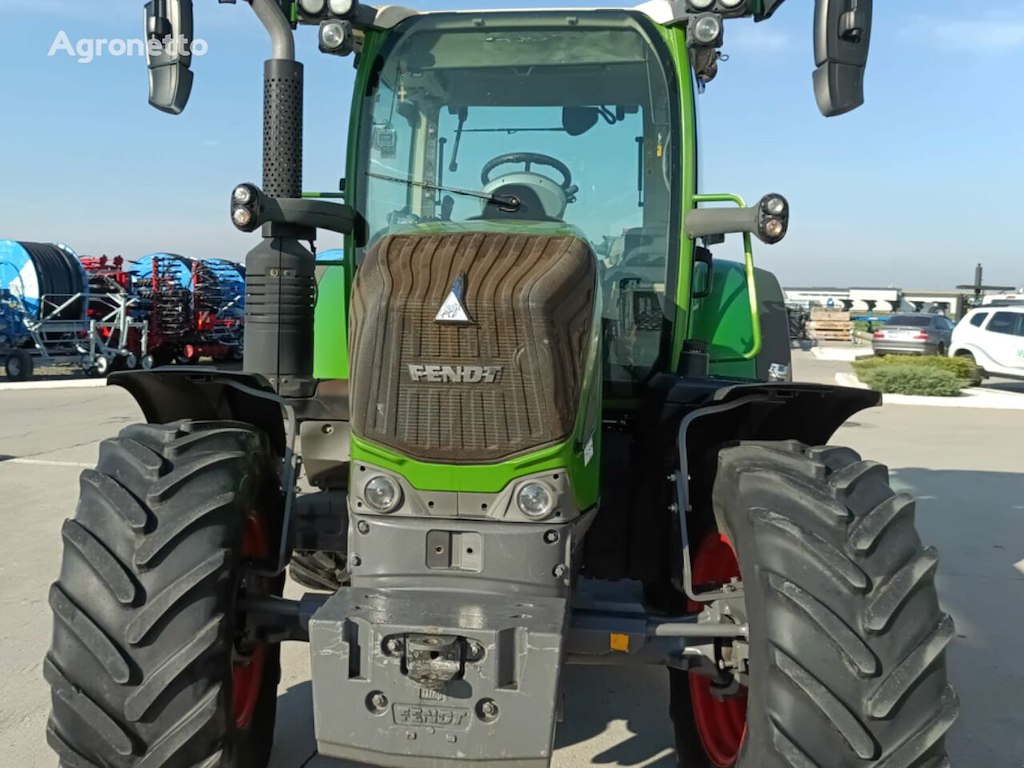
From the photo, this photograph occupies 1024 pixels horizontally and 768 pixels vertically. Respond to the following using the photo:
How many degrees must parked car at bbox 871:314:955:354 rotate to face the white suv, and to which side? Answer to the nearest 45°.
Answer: approximately 135° to its right

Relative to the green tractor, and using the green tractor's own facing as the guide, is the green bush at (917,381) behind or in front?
behind

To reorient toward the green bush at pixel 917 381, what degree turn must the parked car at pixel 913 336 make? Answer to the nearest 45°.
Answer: approximately 135° to its right

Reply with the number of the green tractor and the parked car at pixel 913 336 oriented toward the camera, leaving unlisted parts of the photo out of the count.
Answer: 1

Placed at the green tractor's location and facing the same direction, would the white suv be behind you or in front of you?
behind

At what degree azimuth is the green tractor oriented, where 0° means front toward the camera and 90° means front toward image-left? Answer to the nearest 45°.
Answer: approximately 0°

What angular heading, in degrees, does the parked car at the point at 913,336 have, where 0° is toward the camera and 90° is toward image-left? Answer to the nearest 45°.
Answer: approximately 225°

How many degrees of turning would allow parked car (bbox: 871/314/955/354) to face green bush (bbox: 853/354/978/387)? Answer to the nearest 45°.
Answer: approximately 135° to its right

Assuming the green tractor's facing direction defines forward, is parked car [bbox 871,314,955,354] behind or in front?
behind
